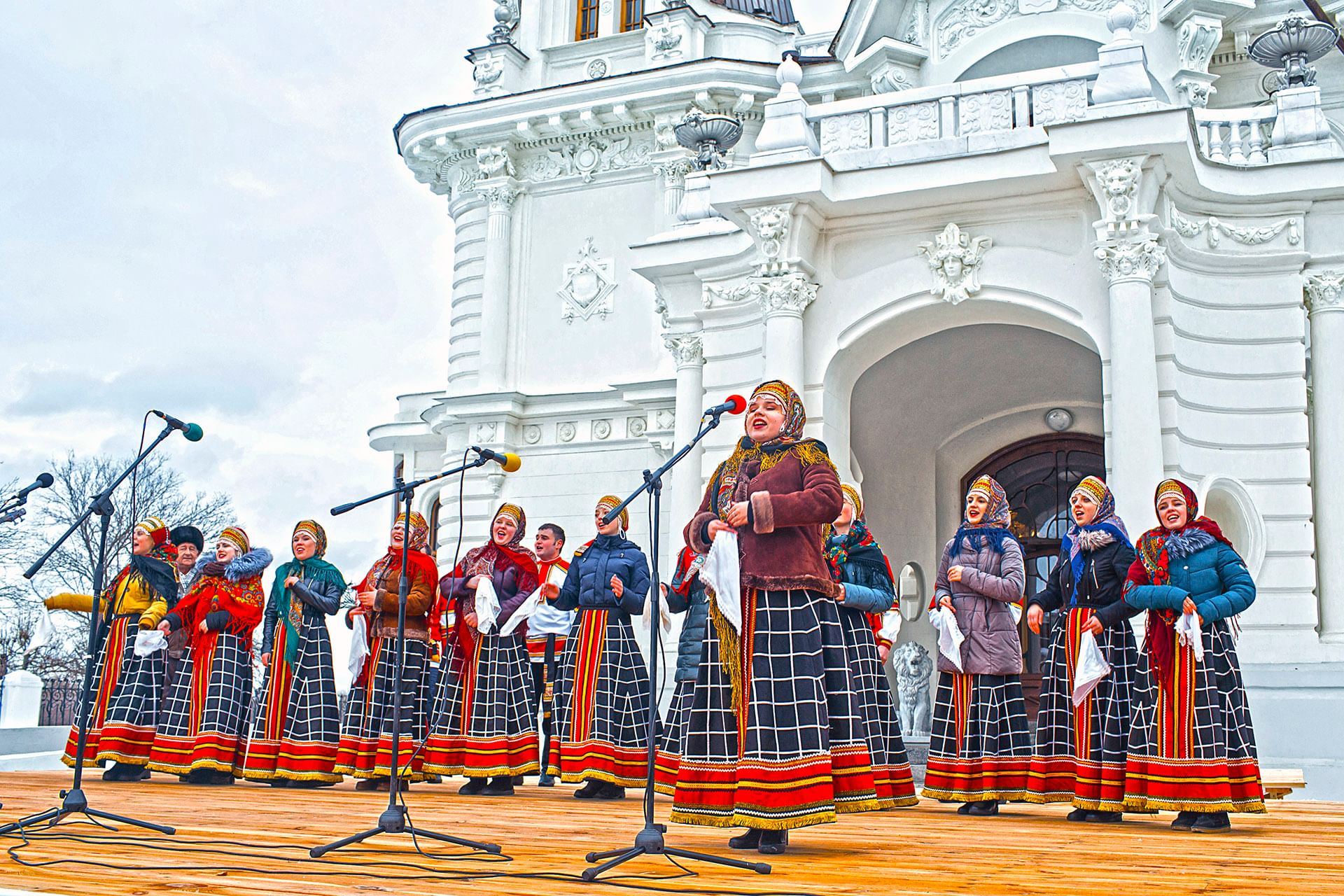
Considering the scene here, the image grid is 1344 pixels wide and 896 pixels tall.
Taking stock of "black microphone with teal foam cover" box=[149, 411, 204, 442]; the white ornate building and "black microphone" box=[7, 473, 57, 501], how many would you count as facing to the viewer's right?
2

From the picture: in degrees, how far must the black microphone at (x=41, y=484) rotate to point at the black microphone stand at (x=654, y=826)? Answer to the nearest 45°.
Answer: approximately 45° to its right

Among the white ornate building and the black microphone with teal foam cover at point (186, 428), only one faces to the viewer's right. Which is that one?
the black microphone with teal foam cover

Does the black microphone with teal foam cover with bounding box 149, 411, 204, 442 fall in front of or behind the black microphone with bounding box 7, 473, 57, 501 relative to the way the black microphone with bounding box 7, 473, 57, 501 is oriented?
in front

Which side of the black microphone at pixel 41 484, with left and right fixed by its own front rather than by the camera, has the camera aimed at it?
right

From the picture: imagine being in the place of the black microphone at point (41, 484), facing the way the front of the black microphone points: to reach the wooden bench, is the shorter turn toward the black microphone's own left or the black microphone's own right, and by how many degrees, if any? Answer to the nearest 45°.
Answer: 0° — it already faces it

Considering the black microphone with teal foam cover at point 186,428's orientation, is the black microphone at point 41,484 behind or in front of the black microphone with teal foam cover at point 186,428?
behind

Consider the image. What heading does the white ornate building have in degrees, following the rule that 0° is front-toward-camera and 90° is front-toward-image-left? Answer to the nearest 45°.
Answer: approximately 45°

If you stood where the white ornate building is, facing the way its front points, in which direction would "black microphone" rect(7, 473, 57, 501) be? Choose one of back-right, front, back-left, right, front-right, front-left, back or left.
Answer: front

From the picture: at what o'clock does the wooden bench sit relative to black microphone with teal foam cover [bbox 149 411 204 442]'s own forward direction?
The wooden bench is roughly at 12 o'clock from the black microphone with teal foam cover.

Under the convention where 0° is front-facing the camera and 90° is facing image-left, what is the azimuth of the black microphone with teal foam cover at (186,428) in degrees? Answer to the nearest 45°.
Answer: approximately 270°
